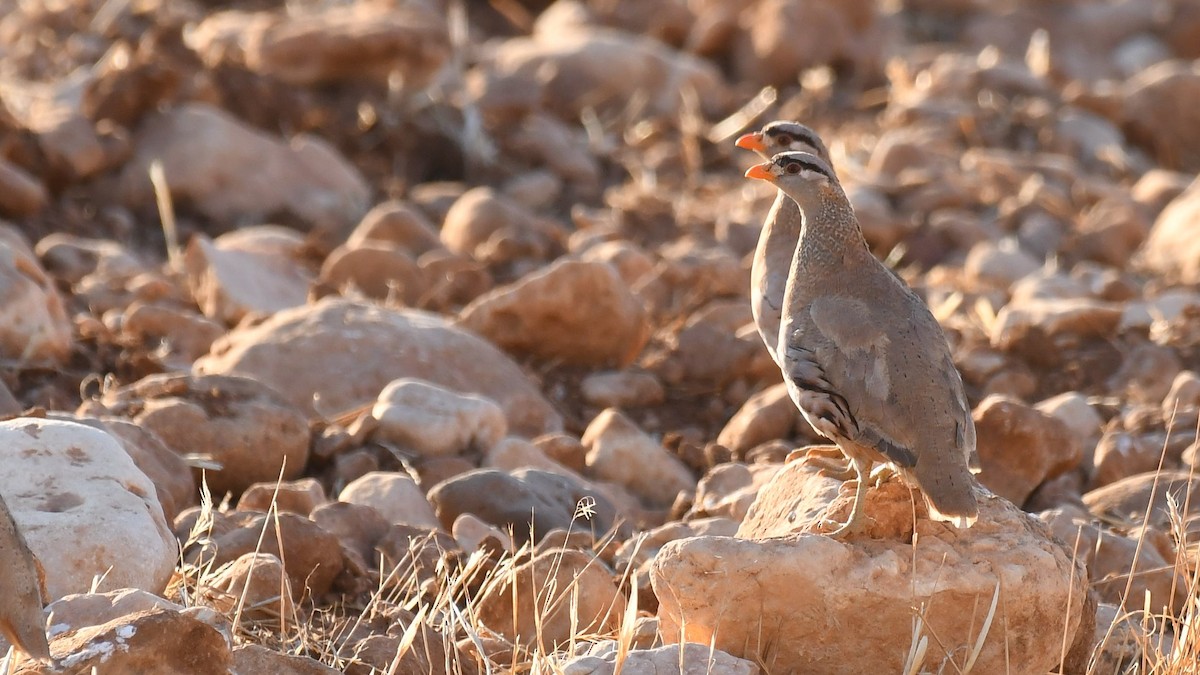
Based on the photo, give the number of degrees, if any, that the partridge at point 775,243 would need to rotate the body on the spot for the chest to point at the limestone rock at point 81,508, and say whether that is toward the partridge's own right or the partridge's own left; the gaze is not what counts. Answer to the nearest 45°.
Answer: approximately 45° to the partridge's own left

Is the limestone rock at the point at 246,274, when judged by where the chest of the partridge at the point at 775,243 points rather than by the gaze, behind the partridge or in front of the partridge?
in front

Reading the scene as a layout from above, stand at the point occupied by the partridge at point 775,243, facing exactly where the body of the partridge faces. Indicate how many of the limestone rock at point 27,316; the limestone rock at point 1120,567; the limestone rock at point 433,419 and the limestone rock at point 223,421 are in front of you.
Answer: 3

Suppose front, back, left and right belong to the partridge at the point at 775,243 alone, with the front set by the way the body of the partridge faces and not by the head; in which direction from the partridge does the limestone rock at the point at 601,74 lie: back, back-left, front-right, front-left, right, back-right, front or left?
right

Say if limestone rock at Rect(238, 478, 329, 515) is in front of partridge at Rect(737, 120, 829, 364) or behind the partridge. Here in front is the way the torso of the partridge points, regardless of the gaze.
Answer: in front

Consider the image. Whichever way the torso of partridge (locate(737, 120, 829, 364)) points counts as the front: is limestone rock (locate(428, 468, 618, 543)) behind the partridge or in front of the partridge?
in front

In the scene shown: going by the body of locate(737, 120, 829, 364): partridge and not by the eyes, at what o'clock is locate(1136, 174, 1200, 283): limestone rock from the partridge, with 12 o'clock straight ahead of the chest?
The limestone rock is roughly at 4 o'clock from the partridge.

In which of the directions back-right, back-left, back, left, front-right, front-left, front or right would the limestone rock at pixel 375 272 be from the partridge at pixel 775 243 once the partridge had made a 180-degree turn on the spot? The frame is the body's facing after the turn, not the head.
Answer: back-left

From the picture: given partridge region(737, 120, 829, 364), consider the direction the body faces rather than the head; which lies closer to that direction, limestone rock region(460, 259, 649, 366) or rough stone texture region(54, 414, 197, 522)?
the rough stone texture

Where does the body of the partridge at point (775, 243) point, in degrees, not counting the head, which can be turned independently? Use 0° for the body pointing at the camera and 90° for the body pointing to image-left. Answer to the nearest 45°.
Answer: approximately 90°

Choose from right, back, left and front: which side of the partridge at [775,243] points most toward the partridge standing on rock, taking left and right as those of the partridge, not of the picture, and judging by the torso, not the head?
left

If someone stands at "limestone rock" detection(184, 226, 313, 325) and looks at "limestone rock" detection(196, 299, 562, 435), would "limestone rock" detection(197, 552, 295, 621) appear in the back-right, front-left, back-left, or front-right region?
front-right

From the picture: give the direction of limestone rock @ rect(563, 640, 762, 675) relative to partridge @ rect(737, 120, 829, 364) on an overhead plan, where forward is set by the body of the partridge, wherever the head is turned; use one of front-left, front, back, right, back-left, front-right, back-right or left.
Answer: left

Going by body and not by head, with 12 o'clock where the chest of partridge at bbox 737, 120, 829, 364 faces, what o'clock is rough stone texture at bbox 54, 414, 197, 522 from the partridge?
The rough stone texture is roughly at 11 o'clock from the partridge.

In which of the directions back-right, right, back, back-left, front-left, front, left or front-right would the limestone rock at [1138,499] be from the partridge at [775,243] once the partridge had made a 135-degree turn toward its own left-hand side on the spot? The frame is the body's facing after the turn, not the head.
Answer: front-left

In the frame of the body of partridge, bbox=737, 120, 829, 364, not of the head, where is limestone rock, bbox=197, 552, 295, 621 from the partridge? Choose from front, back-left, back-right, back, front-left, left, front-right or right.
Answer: front-left
